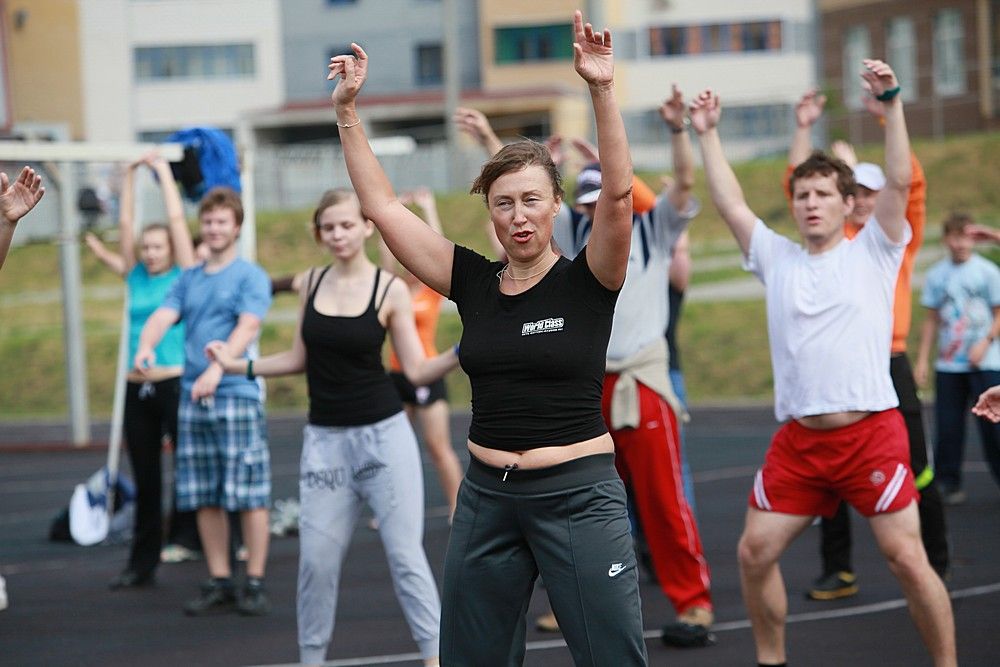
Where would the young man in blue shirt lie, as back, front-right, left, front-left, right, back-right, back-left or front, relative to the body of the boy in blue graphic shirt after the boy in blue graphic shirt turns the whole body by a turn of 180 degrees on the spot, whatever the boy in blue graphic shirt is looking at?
back-left

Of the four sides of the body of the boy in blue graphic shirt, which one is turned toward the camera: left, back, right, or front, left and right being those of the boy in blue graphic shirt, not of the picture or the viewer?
front

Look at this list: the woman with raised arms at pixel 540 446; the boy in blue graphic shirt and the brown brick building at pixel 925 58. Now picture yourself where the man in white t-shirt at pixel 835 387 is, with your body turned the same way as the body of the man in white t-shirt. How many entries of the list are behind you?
2

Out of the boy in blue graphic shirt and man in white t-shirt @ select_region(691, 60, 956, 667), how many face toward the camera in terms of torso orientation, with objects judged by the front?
2

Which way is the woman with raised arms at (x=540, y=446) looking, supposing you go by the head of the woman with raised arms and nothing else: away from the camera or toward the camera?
toward the camera

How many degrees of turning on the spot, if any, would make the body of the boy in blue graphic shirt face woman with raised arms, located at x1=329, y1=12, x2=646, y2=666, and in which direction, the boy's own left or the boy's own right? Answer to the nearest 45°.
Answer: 0° — they already face them

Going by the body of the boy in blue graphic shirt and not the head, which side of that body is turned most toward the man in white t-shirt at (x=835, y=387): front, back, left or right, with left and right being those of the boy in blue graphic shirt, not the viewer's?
front

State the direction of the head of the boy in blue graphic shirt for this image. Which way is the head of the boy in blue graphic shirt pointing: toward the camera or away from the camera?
toward the camera

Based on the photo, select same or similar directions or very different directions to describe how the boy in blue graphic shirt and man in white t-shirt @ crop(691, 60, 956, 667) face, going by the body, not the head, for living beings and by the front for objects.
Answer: same or similar directions

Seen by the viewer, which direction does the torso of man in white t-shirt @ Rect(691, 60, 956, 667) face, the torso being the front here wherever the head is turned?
toward the camera

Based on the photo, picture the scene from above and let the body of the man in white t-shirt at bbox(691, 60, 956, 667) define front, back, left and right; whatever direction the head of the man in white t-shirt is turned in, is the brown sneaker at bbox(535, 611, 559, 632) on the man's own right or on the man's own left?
on the man's own right

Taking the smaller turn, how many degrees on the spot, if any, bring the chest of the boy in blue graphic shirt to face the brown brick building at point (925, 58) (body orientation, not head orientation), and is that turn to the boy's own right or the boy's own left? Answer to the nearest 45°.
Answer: approximately 180°

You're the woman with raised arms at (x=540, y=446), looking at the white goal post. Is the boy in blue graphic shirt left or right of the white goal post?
right
